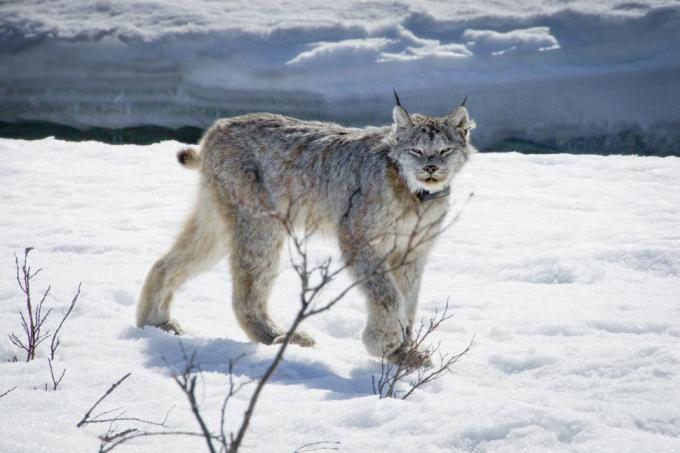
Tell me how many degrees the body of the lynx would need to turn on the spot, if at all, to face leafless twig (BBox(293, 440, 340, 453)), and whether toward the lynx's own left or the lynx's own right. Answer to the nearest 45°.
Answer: approximately 45° to the lynx's own right

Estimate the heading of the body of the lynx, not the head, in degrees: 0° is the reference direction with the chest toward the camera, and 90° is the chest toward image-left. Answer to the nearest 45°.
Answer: approximately 315°

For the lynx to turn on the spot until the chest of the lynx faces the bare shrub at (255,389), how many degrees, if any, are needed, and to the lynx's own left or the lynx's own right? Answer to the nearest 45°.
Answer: approximately 45° to the lynx's own right
